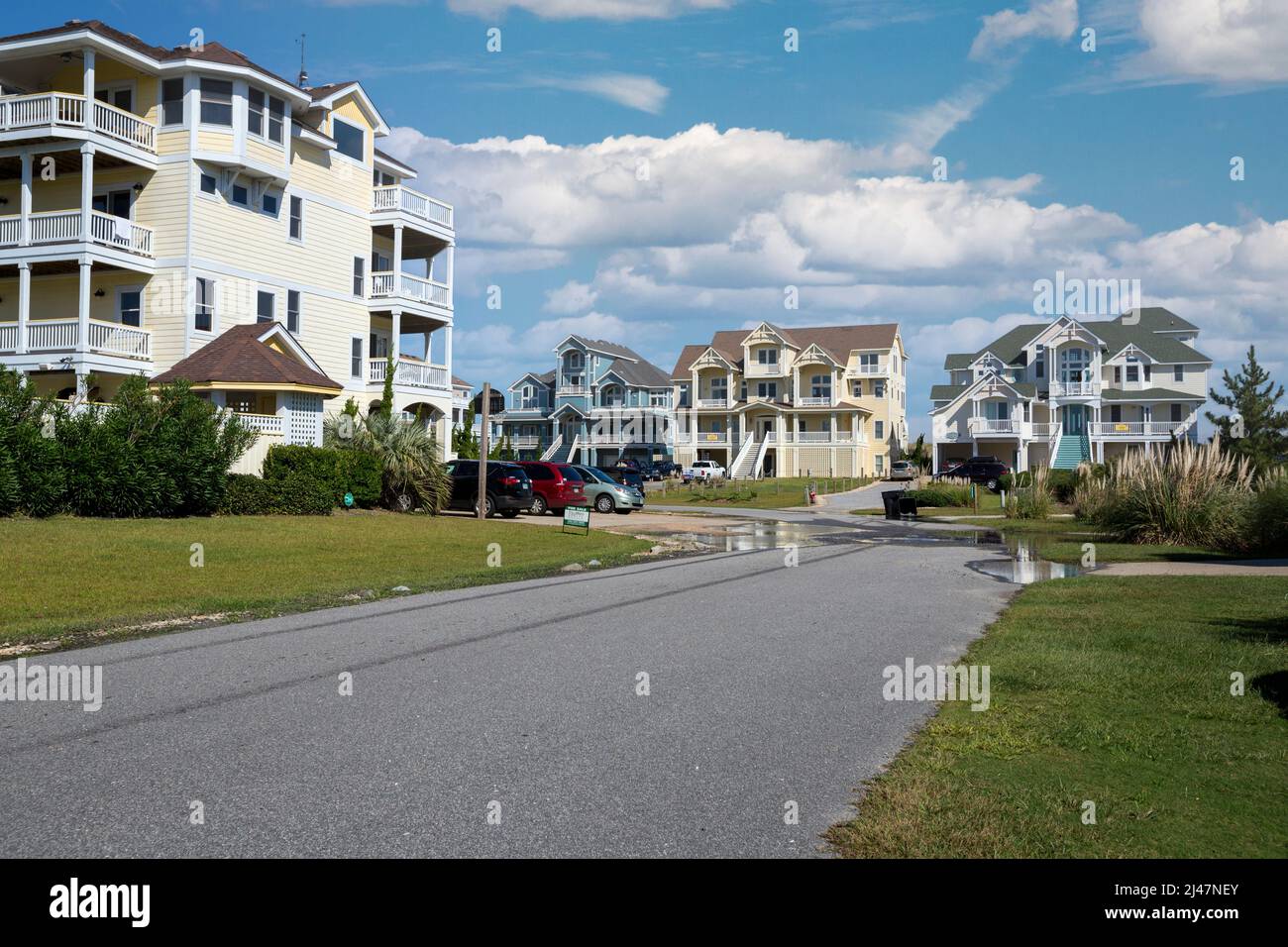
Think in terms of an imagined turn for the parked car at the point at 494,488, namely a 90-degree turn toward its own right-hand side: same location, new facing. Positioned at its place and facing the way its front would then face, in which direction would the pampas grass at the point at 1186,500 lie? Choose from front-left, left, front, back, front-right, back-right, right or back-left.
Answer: right

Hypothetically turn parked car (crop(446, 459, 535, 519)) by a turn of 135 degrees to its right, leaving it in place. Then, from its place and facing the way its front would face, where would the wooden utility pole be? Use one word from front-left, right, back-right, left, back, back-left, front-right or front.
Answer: right

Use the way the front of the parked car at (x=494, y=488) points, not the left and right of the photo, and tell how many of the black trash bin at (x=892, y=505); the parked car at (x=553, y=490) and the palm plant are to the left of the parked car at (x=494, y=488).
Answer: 1

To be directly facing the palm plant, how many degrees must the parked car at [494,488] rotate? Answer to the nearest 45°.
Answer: approximately 90° to its left

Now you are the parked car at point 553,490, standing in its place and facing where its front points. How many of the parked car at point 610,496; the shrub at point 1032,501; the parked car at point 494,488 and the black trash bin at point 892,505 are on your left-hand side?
1

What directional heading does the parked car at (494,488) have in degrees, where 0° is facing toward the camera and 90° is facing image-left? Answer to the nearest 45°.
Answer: approximately 135°

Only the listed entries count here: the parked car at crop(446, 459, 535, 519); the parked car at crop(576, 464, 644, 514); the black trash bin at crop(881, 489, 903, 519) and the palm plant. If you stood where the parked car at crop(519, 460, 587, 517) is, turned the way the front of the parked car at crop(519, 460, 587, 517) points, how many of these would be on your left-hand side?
2

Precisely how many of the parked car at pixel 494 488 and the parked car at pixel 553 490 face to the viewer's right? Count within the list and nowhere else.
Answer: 0

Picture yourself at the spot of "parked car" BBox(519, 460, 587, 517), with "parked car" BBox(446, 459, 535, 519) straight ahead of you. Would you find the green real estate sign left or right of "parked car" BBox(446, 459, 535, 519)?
left

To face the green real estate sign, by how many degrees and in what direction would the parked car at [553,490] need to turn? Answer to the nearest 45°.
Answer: approximately 135° to its left

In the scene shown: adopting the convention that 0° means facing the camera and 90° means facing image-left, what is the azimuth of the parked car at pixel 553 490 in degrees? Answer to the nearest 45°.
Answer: approximately 135°
